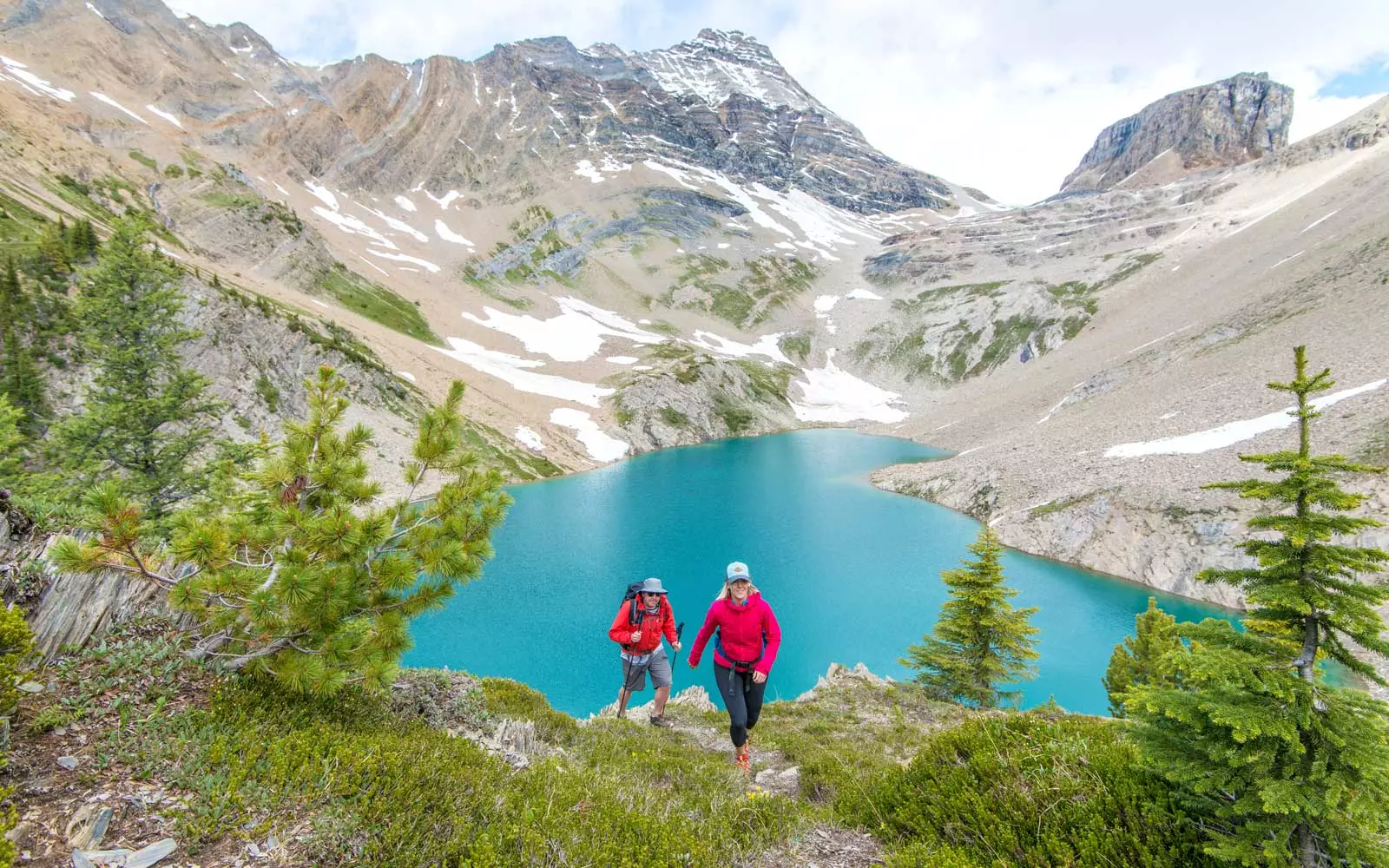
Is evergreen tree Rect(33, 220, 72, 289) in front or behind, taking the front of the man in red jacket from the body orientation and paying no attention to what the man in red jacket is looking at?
behind

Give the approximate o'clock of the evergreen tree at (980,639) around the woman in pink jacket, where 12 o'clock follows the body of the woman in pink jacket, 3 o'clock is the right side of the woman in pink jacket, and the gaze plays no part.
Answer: The evergreen tree is roughly at 7 o'clock from the woman in pink jacket.

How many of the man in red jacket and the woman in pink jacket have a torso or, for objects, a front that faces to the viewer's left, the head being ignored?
0

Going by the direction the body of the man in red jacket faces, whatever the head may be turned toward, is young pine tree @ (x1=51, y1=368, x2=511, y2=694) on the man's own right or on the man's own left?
on the man's own right

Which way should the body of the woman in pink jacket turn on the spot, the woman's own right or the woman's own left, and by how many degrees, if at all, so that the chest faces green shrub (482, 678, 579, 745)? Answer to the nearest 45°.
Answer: approximately 135° to the woman's own right

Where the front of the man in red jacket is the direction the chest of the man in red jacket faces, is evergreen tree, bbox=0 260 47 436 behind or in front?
behind

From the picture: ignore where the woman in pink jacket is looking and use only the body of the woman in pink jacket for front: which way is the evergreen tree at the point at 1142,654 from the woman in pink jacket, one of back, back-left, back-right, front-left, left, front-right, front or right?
back-left

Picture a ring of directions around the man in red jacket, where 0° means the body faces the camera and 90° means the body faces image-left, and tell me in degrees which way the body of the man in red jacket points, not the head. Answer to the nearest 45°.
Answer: approximately 315°

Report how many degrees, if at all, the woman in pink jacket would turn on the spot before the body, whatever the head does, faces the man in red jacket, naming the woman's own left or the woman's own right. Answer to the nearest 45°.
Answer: approximately 135° to the woman's own right

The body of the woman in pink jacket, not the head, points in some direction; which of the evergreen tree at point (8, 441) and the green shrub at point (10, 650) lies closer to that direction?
the green shrub

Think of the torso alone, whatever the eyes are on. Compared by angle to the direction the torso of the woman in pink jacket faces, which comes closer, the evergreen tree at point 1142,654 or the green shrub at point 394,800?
the green shrub

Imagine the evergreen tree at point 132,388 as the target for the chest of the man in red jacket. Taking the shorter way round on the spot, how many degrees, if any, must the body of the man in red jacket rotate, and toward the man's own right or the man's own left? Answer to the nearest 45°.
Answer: approximately 180°
